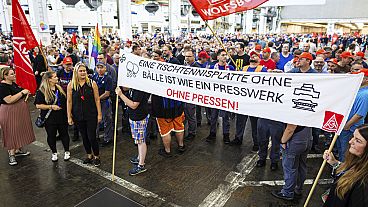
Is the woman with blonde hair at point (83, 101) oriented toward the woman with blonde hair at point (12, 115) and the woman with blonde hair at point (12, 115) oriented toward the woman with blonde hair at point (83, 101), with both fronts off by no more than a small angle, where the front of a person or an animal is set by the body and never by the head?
no

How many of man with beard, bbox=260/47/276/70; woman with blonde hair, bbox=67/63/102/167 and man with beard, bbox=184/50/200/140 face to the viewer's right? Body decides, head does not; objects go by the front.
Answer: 0

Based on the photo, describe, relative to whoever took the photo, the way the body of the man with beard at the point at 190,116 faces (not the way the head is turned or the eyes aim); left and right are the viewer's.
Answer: facing the viewer and to the left of the viewer

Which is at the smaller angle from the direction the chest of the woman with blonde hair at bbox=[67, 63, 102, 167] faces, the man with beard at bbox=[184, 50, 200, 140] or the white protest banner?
the white protest banner

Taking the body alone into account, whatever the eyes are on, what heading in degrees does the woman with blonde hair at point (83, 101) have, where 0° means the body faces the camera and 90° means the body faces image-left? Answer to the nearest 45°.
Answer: approximately 0°

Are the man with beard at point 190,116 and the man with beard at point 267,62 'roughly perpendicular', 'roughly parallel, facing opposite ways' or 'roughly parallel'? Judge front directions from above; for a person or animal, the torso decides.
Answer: roughly parallel

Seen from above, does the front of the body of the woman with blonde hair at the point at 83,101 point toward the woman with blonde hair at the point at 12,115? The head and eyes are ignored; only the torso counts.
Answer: no

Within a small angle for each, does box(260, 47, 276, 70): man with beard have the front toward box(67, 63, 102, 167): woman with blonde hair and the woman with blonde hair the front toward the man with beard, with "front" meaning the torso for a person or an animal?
no

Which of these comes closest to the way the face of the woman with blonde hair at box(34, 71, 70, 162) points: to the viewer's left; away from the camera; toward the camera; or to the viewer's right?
to the viewer's right

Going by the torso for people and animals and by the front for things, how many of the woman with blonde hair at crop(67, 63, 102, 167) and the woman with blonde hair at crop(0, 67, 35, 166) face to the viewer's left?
0

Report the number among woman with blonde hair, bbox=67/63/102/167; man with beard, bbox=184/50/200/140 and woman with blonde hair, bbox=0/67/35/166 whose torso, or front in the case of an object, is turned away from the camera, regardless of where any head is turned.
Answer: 0
